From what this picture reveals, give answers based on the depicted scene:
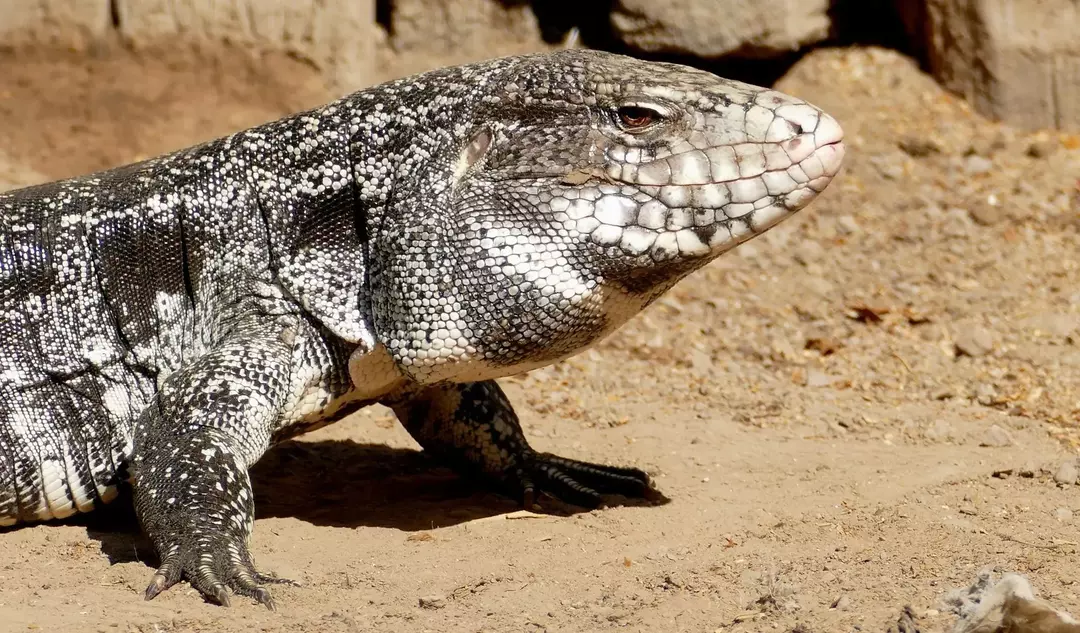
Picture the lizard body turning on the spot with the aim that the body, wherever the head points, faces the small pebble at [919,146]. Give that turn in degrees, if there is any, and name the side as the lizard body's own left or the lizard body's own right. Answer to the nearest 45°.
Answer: approximately 45° to the lizard body's own left

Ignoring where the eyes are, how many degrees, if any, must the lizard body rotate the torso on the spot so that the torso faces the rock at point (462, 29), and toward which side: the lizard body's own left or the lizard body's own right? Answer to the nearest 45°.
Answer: approximately 90° to the lizard body's own left

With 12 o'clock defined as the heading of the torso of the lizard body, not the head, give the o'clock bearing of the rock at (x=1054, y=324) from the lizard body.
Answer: The rock is roughly at 11 o'clock from the lizard body.

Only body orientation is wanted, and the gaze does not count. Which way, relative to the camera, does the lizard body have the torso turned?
to the viewer's right

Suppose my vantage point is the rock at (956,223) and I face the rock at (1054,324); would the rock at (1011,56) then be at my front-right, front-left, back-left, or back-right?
back-left
